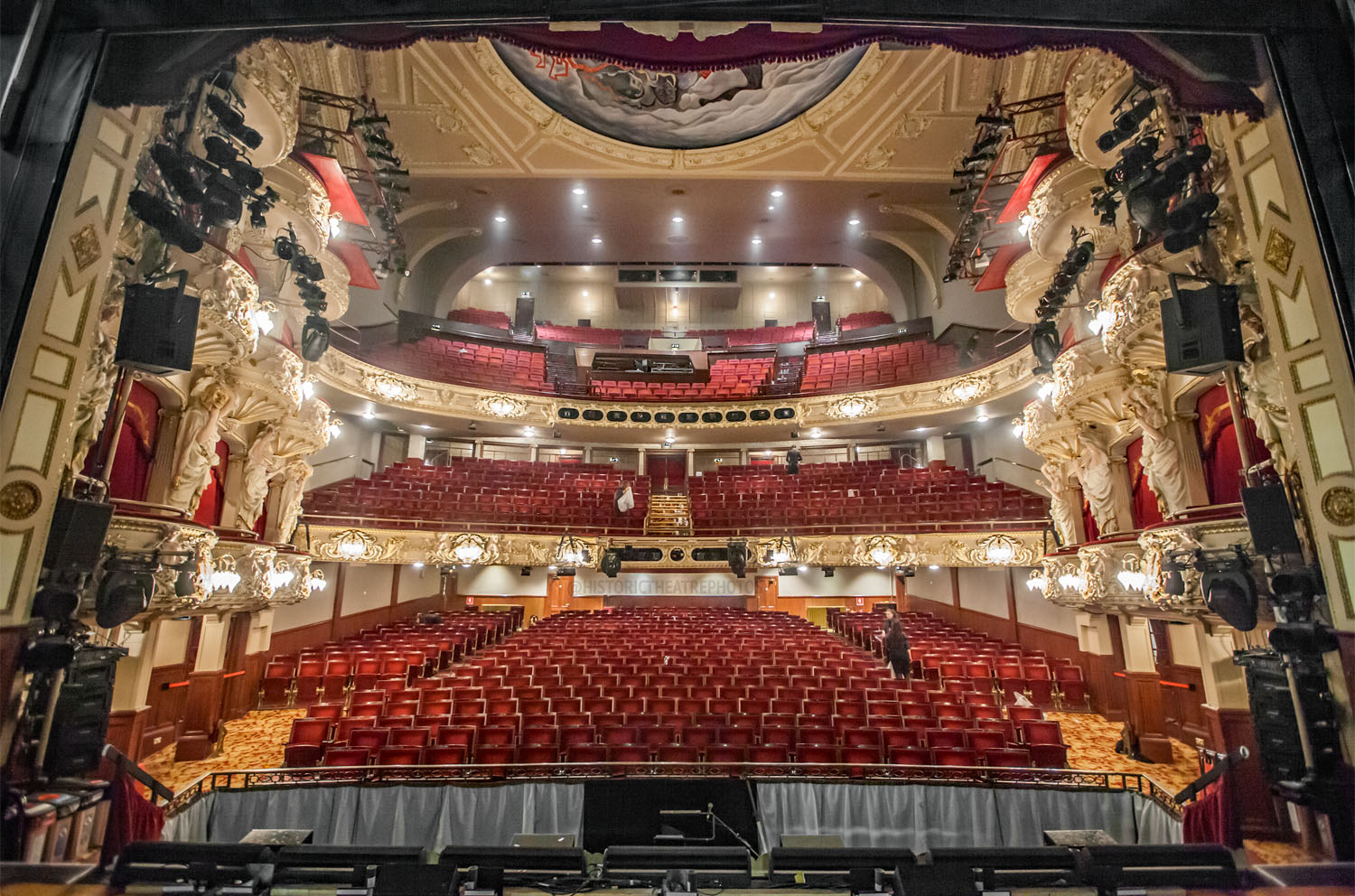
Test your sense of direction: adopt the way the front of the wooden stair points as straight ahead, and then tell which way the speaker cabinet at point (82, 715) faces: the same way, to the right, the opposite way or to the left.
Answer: the opposite way

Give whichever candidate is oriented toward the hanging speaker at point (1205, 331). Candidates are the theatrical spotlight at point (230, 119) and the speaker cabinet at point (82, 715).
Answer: the theatrical spotlight

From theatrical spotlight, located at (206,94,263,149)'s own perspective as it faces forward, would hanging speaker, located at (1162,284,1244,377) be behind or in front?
in front

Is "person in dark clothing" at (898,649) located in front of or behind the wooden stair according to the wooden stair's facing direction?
in front

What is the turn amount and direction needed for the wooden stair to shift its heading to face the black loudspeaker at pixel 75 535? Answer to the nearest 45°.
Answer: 0° — it already faces it

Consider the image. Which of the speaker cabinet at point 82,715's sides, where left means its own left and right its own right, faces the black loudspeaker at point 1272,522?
right

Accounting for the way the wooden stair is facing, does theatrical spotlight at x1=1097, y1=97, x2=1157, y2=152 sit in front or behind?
in front

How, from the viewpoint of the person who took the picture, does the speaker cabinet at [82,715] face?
facing away from the viewer and to the right of the viewer

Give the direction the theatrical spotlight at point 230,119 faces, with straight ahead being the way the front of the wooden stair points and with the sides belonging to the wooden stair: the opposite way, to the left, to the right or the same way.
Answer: to the left

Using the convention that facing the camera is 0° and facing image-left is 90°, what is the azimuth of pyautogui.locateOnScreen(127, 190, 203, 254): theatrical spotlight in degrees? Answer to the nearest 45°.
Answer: approximately 270°

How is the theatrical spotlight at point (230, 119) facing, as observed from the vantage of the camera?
facing the viewer and to the right of the viewer

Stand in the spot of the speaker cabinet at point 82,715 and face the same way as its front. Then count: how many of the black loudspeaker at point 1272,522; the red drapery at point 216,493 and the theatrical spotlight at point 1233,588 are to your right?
2

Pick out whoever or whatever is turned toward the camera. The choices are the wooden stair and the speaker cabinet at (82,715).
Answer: the wooden stair

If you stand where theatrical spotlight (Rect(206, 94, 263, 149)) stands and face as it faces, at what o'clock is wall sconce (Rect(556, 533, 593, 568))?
The wall sconce is roughly at 9 o'clock from the theatrical spotlight.

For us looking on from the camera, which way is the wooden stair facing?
facing the viewer

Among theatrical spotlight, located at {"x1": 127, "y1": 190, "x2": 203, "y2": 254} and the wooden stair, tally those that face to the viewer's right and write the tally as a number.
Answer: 1
